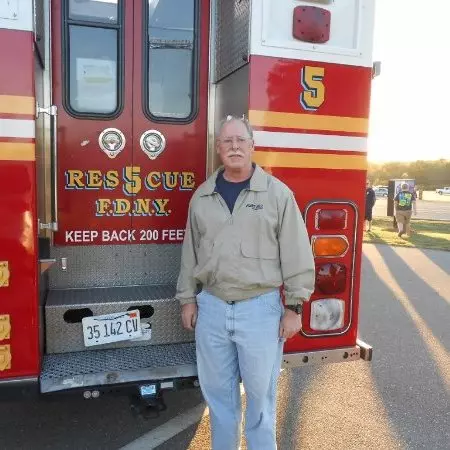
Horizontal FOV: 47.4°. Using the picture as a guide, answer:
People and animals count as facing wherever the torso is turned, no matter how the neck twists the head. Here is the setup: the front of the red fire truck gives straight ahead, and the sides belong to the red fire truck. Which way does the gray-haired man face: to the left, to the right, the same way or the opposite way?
the opposite way

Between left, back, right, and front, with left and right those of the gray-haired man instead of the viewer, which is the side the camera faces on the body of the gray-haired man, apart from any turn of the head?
front

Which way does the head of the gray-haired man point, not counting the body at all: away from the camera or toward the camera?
toward the camera

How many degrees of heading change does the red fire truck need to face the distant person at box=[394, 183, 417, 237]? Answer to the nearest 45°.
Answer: approximately 45° to its right

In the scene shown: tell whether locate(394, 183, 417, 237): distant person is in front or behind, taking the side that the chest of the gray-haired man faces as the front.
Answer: behind

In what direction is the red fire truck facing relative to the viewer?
away from the camera
